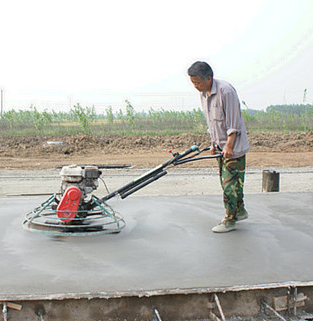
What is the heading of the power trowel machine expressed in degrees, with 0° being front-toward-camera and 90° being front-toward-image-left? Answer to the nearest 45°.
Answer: approximately 90°
